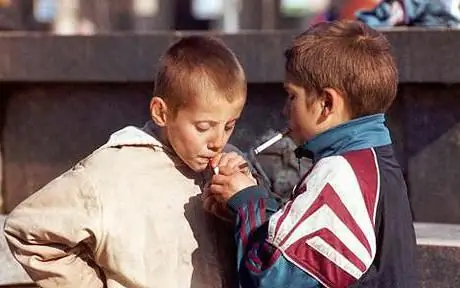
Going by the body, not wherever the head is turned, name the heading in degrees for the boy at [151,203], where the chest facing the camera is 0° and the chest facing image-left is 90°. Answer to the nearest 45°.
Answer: approximately 315°

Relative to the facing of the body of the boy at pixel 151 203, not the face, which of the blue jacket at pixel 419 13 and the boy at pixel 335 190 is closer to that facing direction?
the boy

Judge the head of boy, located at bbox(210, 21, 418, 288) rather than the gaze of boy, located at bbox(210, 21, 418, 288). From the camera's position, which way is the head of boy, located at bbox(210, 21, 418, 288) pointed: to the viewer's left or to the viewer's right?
to the viewer's left

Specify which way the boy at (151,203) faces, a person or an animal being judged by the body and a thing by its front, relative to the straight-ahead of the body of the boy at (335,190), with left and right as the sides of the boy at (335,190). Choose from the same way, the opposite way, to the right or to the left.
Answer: the opposite way

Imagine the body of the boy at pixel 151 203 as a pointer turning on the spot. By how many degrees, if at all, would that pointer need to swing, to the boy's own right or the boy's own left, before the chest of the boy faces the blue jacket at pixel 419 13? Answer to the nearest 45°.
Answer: approximately 90° to the boy's own left

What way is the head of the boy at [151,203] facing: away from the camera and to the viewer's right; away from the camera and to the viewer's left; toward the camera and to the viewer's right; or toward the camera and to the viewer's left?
toward the camera and to the viewer's right

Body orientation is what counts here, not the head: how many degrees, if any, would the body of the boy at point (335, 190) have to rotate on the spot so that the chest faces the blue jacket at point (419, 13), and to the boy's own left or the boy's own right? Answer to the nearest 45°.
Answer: approximately 45° to the boy's own right

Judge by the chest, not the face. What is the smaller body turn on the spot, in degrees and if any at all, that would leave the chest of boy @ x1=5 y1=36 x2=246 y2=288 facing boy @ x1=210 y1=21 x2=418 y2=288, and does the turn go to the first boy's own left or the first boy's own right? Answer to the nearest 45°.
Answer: approximately 45° to the first boy's own left

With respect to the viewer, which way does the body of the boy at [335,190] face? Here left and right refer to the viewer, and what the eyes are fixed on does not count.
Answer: facing away from the viewer and to the left of the viewer
